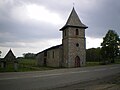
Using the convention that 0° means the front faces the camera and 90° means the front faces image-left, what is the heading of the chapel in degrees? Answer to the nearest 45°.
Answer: approximately 315°

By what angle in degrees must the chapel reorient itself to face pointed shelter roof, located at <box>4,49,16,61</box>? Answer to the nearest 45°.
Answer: approximately 90° to its right
